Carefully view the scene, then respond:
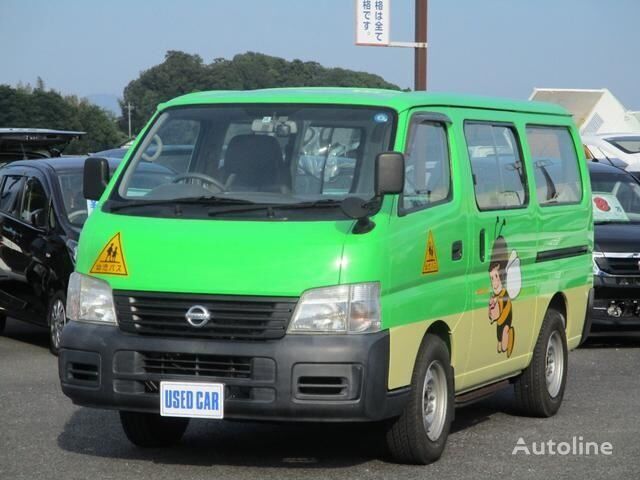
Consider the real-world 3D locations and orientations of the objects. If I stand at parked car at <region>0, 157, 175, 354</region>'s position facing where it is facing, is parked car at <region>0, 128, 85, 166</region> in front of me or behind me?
behind

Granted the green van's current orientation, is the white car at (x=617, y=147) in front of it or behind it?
behind

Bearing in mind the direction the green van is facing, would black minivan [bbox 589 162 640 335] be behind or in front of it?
behind

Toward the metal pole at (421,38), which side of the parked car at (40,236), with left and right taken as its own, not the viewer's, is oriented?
left

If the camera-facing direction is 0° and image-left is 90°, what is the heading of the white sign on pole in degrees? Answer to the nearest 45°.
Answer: approximately 0°

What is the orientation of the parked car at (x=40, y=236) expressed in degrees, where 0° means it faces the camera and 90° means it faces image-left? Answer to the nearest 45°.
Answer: approximately 315°

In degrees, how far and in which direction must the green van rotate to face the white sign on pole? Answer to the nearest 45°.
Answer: approximately 135° to its right

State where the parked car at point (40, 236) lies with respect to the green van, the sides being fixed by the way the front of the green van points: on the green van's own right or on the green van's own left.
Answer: on the green van's own right

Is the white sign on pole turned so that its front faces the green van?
yes

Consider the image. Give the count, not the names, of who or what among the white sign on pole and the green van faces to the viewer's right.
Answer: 0

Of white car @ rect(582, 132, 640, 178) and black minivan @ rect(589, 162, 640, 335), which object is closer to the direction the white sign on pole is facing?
the black minivan
